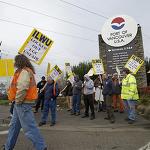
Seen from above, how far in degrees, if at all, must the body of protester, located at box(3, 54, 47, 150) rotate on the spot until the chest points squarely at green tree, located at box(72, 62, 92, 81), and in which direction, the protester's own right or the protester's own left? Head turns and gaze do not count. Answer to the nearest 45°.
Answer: approximately 90° to the protester's own right

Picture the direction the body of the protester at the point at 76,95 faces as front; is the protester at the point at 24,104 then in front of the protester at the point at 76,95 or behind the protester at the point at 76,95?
in front

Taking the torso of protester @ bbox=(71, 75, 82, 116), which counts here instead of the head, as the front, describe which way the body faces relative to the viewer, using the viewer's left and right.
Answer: facing the viewer and to the left of the viewer

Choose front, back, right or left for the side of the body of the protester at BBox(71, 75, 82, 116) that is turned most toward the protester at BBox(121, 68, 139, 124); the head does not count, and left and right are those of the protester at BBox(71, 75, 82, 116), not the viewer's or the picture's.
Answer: left

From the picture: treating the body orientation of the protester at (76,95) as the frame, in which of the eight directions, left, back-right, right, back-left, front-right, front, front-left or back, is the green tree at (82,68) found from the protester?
back-right
